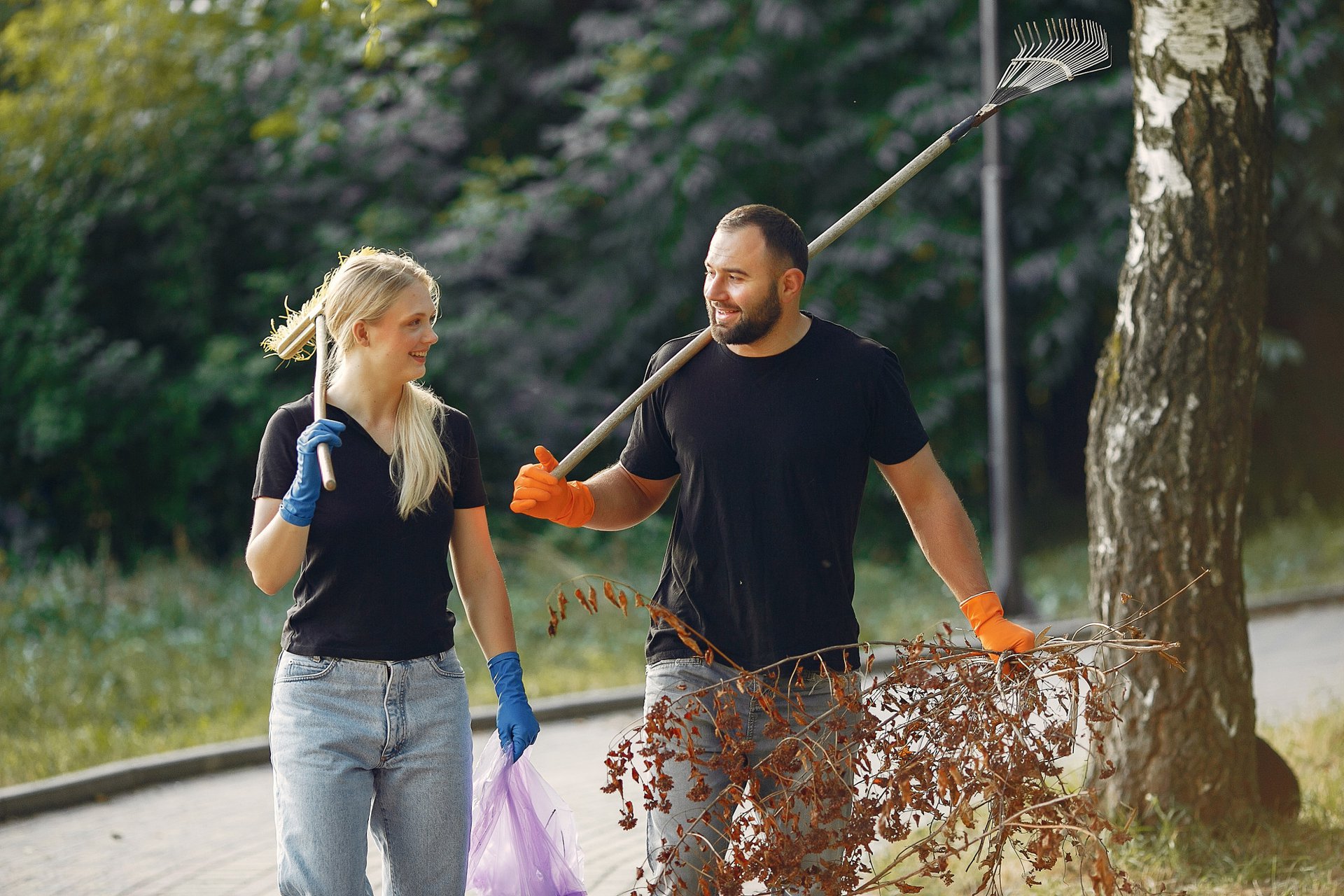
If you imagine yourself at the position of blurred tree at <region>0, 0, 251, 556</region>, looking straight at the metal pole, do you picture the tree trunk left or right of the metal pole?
right

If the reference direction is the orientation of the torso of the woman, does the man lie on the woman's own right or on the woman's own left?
on the woman's own left

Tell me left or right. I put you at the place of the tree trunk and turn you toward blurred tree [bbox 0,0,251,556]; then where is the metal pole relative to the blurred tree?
right

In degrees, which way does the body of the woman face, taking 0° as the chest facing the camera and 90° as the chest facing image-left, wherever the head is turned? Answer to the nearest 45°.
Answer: approximately 0°

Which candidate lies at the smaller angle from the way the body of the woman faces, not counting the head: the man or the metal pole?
the man

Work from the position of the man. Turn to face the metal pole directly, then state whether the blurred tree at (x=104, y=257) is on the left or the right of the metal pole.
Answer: left

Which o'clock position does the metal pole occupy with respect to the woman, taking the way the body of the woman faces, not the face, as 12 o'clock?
The metal pole is roughly at 7 o'clock from the woman.

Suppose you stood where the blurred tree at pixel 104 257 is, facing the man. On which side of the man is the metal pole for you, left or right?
left

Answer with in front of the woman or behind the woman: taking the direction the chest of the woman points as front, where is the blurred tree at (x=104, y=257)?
behind
